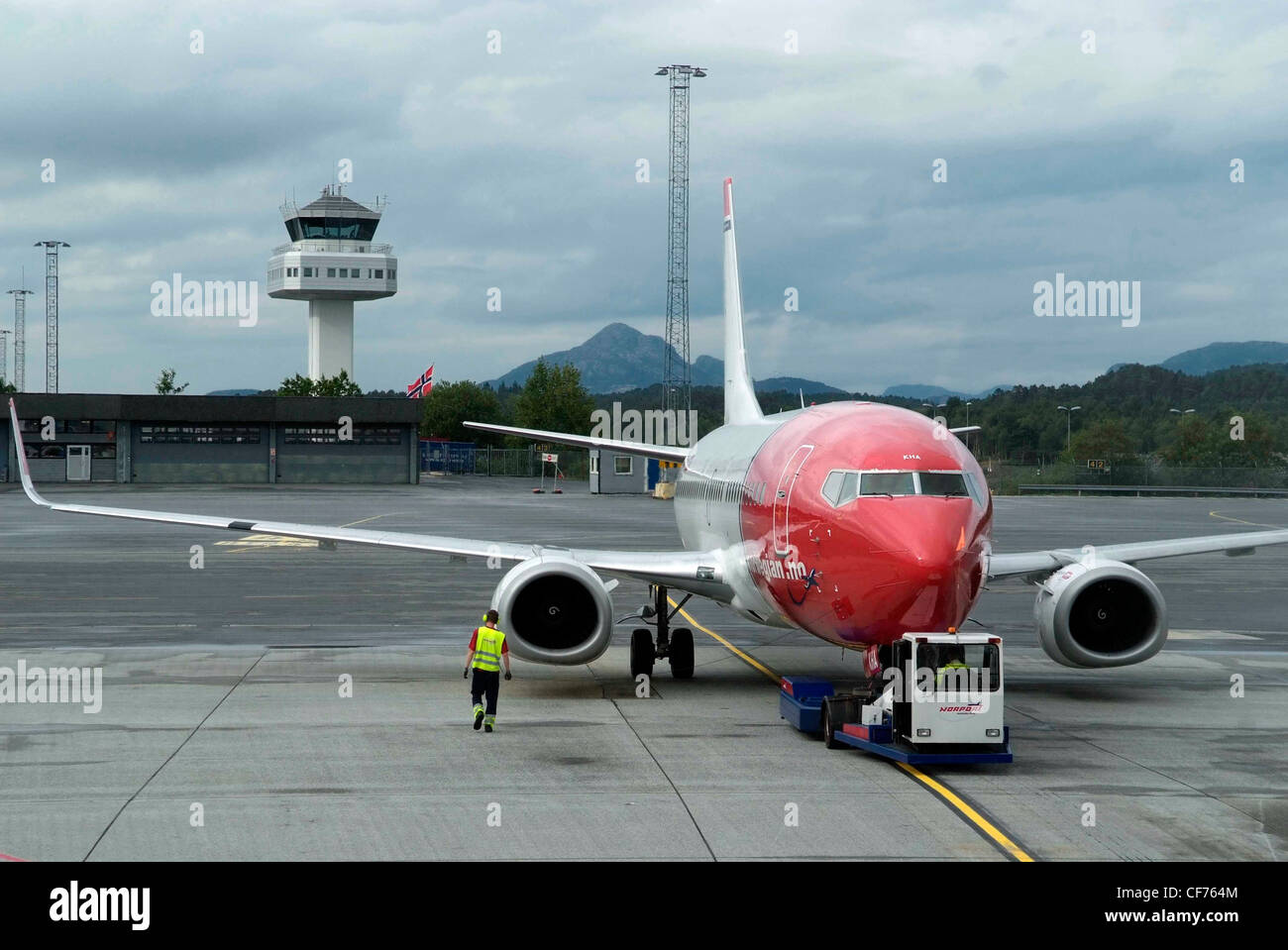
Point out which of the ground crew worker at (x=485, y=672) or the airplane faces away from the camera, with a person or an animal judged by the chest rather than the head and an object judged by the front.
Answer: the ground crew worker

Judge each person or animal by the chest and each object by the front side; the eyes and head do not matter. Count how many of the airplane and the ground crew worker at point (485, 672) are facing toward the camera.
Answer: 1

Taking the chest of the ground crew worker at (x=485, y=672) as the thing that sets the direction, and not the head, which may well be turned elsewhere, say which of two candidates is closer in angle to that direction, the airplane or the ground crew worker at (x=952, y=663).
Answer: the airplane

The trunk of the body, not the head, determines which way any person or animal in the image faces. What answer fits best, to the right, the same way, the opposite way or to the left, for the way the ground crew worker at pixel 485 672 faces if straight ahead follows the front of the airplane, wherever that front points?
the opposite way

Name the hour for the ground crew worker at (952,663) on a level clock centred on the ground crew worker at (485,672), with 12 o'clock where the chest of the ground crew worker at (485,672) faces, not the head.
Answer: the ground crew worker at (952,663) is roughly at 4 o'clock from the ground crew worker at (485,672).

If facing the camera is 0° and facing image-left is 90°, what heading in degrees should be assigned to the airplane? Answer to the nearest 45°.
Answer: approximately 0°

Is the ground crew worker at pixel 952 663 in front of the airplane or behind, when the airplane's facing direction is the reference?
in front

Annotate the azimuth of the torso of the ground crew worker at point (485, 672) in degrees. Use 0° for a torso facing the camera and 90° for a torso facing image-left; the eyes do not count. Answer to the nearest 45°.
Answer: approximately 180°
